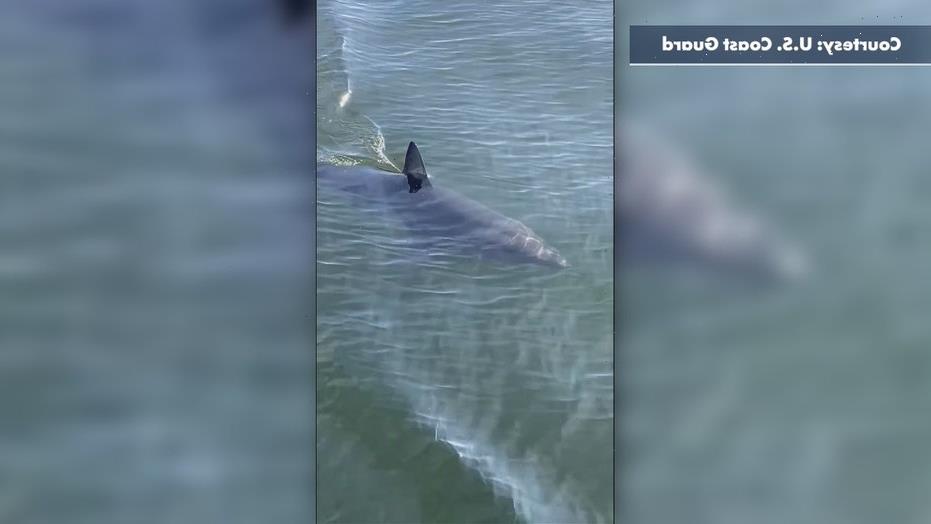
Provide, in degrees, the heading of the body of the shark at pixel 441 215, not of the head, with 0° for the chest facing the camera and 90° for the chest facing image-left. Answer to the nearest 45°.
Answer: approximately 315°
